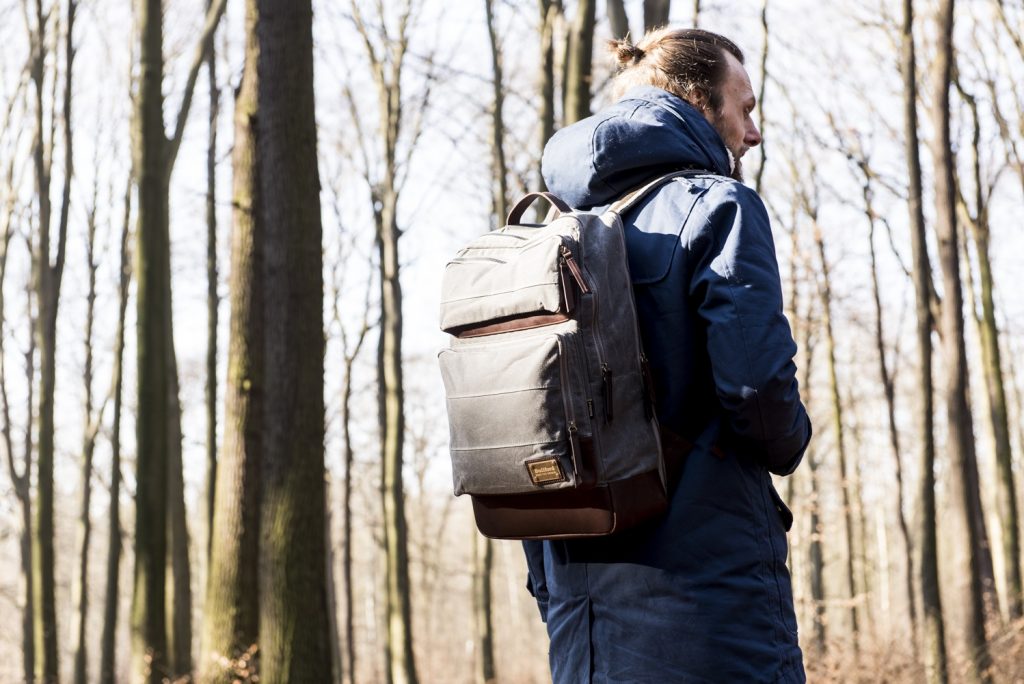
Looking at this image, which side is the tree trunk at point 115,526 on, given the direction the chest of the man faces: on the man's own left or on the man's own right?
on the man's own left

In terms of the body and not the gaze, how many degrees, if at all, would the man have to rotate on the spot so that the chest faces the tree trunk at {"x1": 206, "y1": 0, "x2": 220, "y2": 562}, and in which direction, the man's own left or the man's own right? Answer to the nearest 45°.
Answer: approximately 90° to the man's own left

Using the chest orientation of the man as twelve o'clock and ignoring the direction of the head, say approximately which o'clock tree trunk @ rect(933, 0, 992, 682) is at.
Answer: The tree trunk is roughly at 11 o'clock from the man.

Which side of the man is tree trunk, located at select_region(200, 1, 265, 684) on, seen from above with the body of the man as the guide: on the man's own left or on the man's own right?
on the man's own left

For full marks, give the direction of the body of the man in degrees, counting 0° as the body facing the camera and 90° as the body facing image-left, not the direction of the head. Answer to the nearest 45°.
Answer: approximately 225°

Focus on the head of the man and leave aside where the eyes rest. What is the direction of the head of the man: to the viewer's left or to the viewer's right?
to the viewer's right

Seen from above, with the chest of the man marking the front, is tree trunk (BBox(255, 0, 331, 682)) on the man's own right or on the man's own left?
on the man's own left

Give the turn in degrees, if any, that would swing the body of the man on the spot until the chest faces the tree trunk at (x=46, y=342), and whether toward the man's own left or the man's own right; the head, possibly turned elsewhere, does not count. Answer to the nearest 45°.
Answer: approximately 90° to the man's own left

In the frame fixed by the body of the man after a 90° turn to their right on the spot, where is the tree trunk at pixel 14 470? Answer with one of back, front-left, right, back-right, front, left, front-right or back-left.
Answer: back

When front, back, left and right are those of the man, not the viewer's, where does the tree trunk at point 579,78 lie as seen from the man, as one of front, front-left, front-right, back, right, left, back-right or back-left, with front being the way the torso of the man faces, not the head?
front-left

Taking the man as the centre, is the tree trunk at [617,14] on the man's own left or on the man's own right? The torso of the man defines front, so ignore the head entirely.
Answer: on the man's own left
